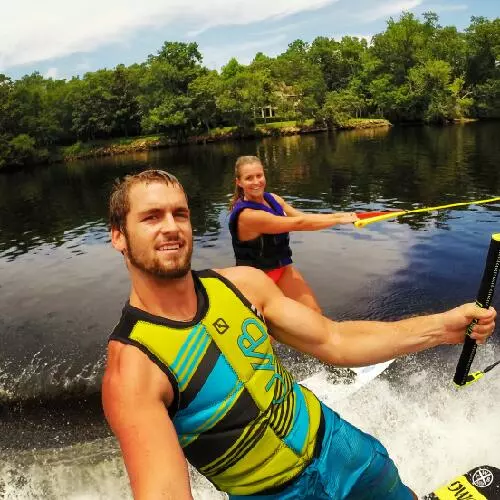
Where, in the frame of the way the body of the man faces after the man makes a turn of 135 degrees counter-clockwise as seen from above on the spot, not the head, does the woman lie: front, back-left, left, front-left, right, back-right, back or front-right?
front

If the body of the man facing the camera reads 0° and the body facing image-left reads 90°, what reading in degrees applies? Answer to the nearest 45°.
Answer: approximately 315°
